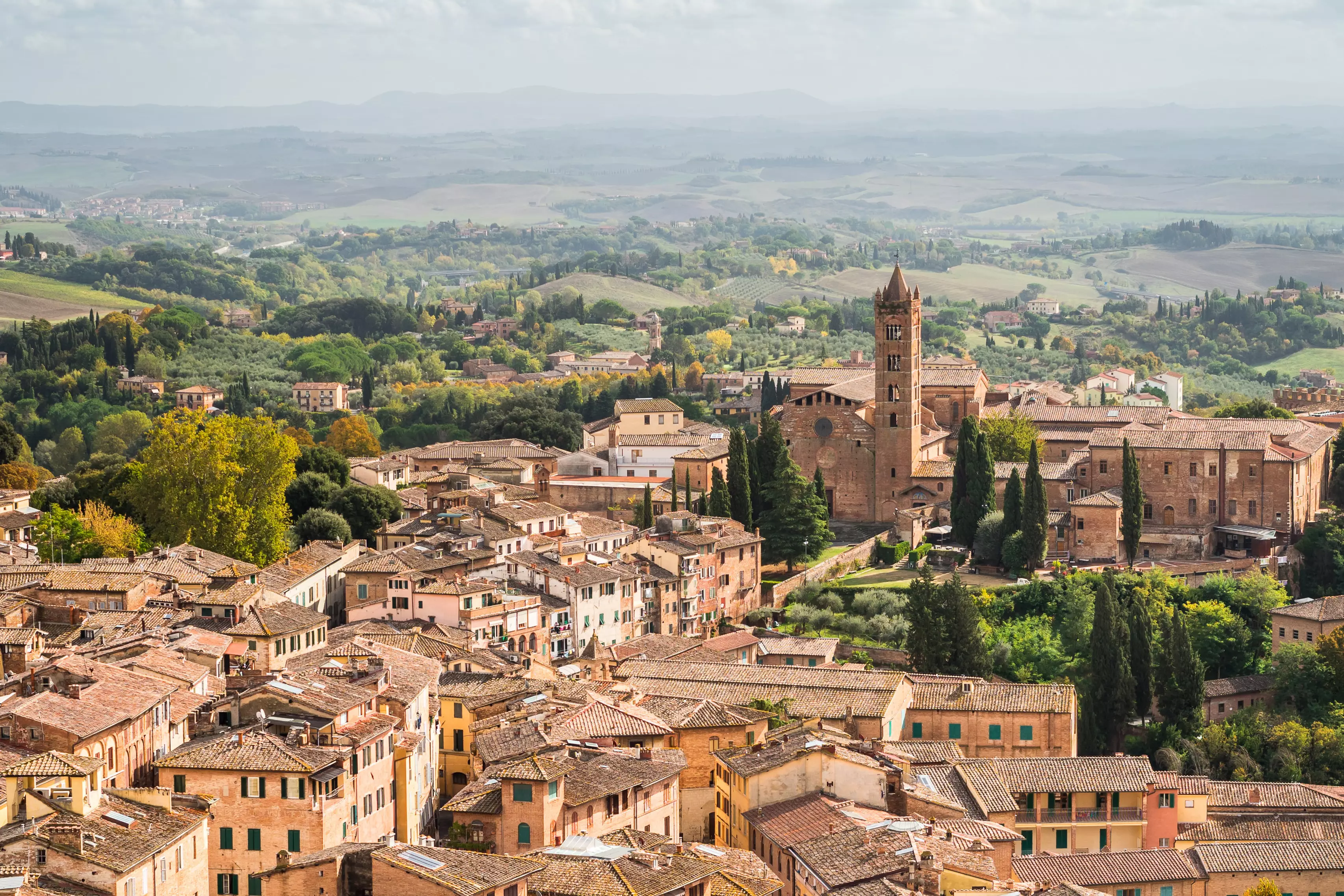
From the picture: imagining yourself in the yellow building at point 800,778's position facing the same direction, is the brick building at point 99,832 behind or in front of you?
in front

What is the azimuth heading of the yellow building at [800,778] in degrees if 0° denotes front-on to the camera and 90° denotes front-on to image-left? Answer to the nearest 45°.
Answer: approximately 45°
